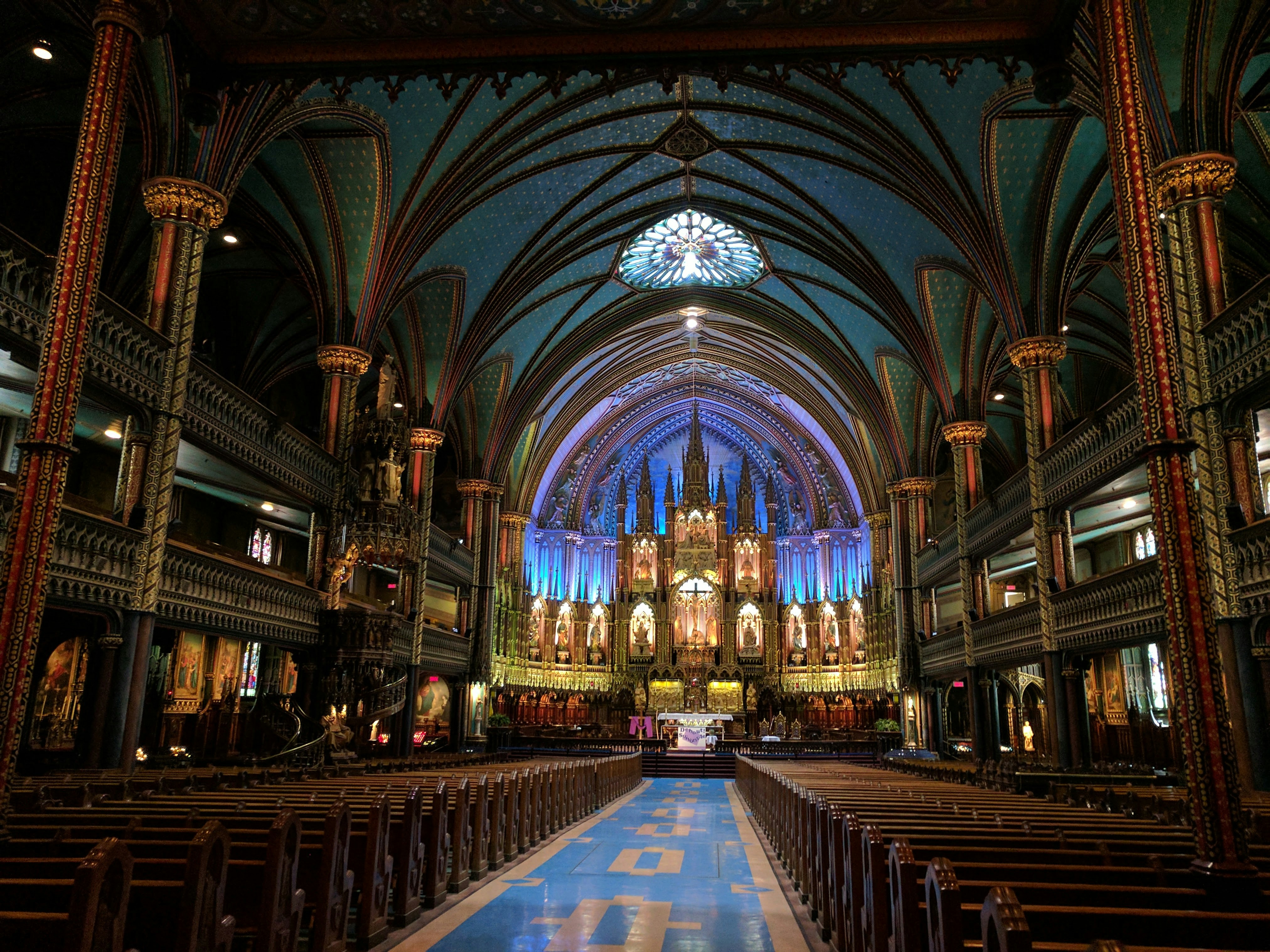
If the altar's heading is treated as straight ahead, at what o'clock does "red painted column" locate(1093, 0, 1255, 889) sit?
The red painted column is roughly at 12 o'clock from the altar.

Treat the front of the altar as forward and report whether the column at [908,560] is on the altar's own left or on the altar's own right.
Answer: on the altar's own left

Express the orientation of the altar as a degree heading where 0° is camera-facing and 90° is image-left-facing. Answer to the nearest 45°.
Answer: approximately 0°

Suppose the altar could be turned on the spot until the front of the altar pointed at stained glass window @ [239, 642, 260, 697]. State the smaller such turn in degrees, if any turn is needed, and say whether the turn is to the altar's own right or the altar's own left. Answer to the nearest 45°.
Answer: approximately 45° to the altar's own right

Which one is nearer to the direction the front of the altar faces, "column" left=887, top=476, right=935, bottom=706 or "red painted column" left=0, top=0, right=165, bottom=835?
the red painted column

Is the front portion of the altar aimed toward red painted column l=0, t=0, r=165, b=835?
yes

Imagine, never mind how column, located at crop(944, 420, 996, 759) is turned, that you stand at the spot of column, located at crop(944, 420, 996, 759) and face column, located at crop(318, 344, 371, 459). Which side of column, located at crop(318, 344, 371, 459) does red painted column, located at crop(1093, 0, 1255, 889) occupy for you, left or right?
left

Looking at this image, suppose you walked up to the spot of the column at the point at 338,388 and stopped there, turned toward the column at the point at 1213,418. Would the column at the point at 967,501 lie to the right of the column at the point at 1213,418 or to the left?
left

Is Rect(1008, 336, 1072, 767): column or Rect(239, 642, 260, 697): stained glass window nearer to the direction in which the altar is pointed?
the column
